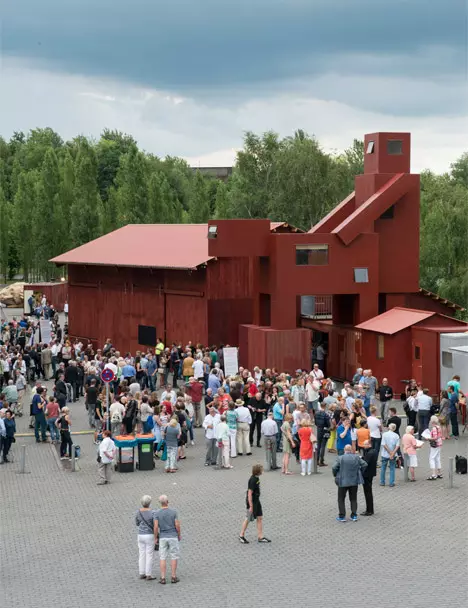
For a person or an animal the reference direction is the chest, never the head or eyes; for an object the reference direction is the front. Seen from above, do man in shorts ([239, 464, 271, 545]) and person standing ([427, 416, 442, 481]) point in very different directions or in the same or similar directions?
very different directions

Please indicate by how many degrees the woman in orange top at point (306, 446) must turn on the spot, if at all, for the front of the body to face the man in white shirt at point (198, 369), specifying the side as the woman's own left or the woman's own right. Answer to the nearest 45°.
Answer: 0° — they already face them

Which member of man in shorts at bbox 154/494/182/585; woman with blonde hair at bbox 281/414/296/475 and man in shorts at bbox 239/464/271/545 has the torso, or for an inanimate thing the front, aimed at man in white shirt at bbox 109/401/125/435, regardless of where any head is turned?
man in shorts at bbox 154/494/182/585

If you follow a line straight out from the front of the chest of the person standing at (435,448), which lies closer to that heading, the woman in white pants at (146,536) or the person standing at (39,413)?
the person standing

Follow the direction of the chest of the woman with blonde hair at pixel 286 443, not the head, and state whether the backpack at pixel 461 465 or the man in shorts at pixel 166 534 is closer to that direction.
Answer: the backpack

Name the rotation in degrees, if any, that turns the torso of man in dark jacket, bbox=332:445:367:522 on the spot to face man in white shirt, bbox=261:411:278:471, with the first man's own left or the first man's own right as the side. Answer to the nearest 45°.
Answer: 0° — they already face them

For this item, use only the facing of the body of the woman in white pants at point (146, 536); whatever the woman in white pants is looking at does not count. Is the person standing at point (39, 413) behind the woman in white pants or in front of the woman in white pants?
in front

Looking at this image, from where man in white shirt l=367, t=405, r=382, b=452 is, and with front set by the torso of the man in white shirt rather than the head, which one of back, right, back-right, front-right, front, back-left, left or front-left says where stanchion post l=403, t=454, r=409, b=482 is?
back

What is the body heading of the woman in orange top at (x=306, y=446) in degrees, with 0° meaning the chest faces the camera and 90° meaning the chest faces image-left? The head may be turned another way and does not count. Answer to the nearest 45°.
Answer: approximately 180°

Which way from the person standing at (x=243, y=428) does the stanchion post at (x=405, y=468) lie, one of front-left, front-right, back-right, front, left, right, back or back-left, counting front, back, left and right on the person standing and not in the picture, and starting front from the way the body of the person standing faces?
back-right
